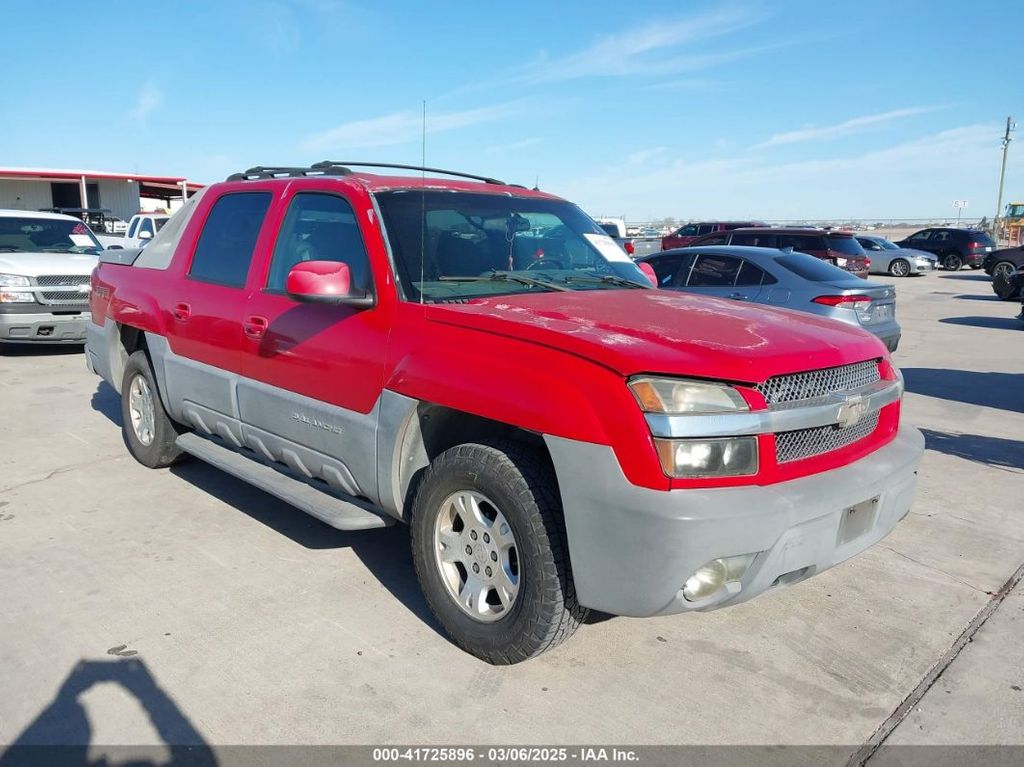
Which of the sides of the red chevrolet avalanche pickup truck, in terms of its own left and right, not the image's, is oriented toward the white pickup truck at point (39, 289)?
back

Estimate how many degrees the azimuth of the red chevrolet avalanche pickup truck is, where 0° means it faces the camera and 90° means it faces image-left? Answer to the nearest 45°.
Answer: approximately 315°
